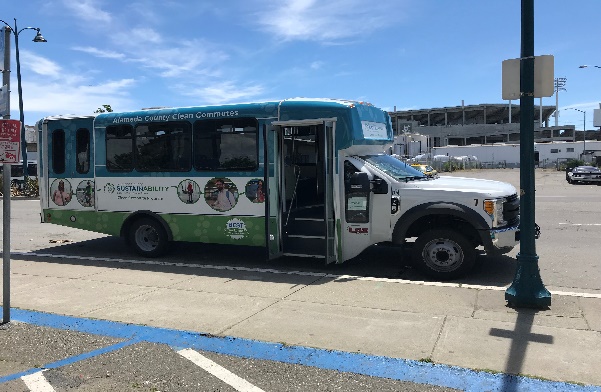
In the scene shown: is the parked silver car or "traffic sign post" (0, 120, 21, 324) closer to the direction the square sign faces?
the parked silver car

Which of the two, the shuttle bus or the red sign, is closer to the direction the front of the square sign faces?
the shuttle bus

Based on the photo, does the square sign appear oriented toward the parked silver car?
yes

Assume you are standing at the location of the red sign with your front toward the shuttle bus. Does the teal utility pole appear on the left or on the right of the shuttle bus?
right

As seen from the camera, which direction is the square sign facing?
away from the camera

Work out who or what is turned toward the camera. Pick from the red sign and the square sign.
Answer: the red sign

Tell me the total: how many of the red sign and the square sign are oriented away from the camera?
1

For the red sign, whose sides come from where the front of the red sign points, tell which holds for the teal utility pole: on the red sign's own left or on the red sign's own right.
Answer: on the red sign's own left

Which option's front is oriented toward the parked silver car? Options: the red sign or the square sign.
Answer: the square sign

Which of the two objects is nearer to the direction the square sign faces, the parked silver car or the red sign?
the parked silver car

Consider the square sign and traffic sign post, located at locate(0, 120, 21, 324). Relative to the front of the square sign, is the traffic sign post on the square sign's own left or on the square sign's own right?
on the square sign's own left

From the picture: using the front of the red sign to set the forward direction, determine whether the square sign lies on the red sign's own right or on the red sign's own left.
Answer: on the red sign's own left

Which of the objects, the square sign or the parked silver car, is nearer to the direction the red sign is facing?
the square sign

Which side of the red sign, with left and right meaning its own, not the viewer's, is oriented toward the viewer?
front
